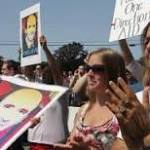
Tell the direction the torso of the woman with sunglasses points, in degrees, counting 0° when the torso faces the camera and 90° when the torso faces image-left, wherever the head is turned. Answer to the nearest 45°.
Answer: approximately 45°
